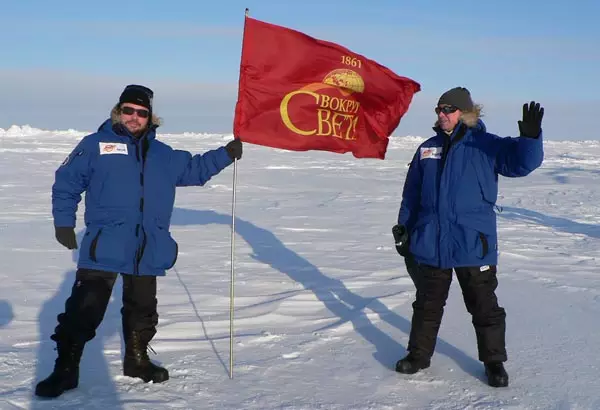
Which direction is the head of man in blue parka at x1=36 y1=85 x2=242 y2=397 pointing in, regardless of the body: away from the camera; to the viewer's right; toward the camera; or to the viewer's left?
toward the camera

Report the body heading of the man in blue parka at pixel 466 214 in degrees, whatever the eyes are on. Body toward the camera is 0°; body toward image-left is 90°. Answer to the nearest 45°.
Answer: approximately 45°

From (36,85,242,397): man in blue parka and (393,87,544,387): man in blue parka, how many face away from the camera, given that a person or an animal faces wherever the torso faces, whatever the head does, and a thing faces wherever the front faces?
0

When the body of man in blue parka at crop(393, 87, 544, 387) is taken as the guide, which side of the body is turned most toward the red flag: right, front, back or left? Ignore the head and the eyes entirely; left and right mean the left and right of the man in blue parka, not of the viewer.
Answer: right

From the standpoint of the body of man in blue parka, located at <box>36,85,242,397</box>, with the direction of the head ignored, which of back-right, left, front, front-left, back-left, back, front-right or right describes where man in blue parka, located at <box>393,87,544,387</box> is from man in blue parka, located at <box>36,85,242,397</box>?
left

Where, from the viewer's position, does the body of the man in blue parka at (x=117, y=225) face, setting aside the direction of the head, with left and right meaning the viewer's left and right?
facing the viewer
